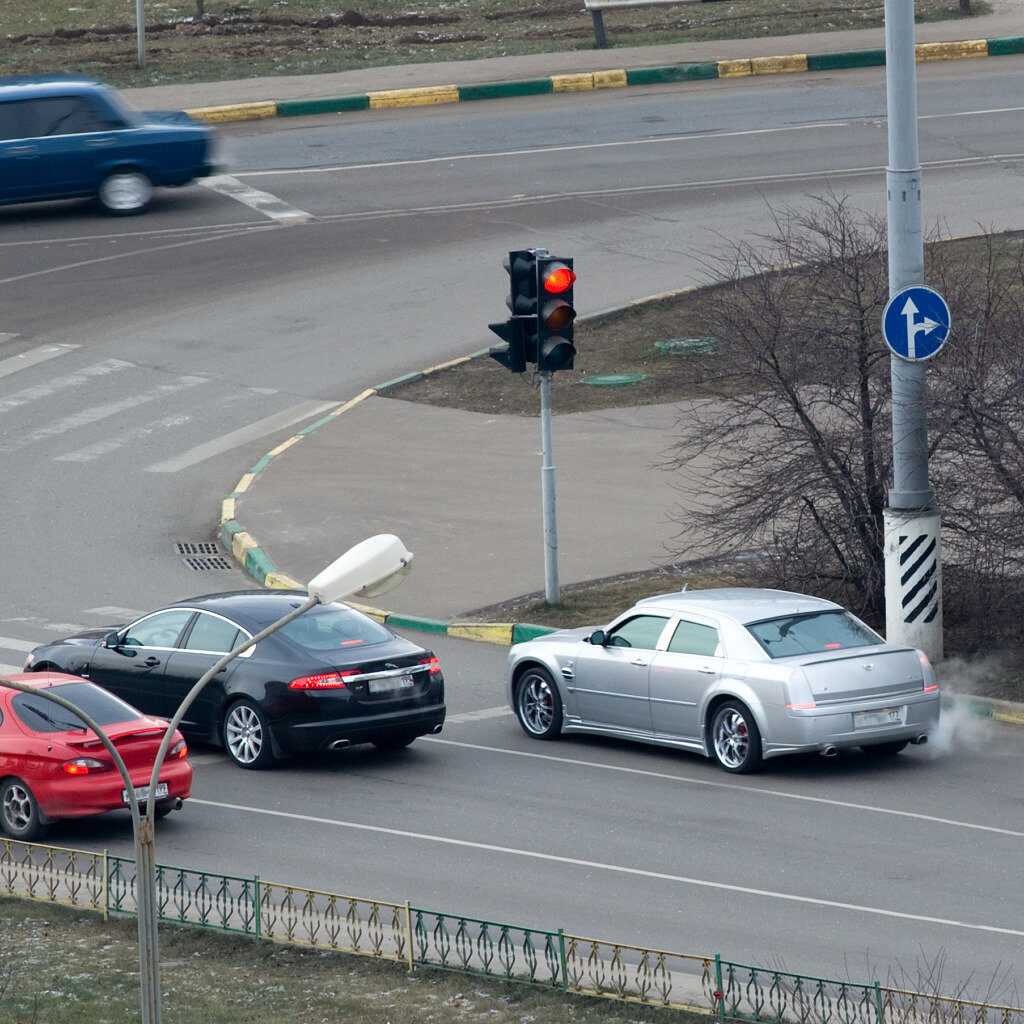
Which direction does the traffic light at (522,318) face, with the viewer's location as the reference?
facing to the left of the viewer

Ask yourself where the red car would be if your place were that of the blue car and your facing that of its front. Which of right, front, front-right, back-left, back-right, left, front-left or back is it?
left

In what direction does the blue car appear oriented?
to the viewer's left

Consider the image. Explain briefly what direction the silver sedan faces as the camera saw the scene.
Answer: facing away from the viewer and to the left of the viewer

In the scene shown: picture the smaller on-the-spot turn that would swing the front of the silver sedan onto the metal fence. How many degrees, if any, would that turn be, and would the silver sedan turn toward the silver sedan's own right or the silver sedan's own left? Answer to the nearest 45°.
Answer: approximately 135° to the silver sedan's own left

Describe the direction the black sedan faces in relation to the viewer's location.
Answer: facing away from the viewer and to the left of the viewer

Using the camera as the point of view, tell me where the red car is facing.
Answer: facing away from the viewer and to the left of the viewer

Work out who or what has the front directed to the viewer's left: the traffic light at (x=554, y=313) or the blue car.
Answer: the blue car

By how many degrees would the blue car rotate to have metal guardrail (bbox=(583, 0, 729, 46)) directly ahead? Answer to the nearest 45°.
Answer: approximately 135° to its right

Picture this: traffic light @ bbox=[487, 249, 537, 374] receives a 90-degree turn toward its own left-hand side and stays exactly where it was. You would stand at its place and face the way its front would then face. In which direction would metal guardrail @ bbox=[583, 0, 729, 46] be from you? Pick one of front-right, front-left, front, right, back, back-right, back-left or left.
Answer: back

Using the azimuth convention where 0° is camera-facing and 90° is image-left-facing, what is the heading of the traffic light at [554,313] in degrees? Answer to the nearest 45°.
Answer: approximately 315°
